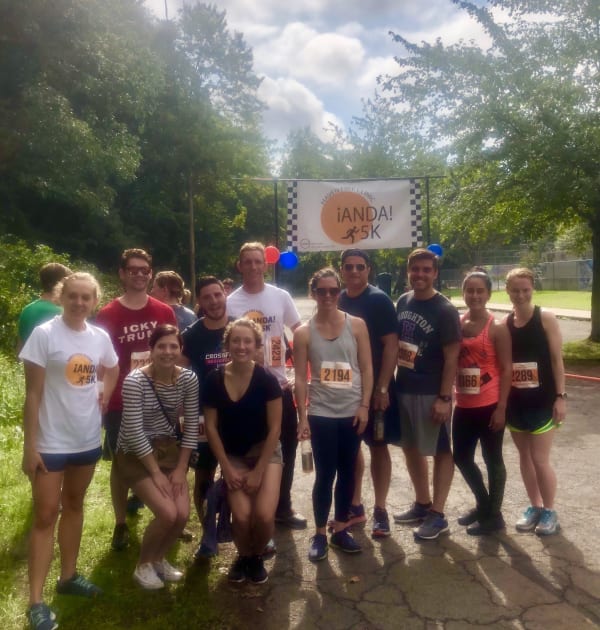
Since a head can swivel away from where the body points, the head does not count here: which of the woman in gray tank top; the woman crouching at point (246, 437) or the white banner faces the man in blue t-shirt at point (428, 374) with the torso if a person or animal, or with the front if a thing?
the white banner

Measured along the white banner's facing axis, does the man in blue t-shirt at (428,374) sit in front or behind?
in front

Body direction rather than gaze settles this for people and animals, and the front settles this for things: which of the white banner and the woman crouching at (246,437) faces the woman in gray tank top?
the white banner

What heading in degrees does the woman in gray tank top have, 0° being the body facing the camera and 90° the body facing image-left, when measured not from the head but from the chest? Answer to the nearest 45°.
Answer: approximately 0°

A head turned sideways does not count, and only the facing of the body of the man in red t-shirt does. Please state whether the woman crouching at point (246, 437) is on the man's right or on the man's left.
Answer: on the man's left

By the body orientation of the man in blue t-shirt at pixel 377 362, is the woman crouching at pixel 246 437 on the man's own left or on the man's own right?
on the man's own right

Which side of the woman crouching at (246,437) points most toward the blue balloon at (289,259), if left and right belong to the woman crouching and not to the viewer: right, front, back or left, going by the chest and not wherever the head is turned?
back

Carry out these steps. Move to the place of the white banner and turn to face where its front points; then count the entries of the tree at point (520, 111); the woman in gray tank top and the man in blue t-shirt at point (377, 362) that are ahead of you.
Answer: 2

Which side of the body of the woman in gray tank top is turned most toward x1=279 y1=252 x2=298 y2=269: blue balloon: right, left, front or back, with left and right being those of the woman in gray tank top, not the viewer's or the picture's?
back
